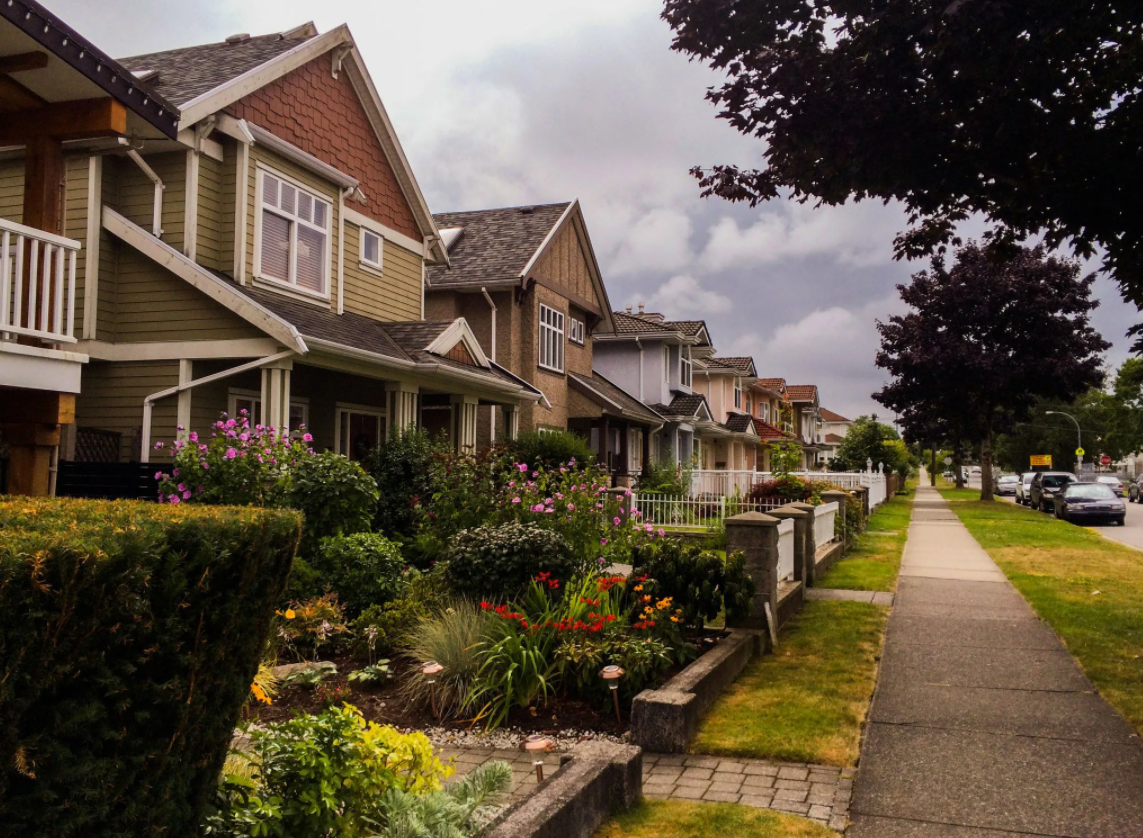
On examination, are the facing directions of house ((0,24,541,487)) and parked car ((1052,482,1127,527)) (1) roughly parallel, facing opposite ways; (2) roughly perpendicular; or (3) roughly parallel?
roughly perpendicular

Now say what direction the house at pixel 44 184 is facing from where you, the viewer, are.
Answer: facing the viewer and to the right of the viewer

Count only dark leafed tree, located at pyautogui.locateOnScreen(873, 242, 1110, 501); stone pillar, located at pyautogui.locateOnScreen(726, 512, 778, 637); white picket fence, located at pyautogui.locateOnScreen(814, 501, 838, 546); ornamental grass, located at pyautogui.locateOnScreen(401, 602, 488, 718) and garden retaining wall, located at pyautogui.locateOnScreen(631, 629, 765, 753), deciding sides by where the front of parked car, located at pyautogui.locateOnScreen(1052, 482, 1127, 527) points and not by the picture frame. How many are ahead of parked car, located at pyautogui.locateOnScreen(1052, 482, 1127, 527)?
4

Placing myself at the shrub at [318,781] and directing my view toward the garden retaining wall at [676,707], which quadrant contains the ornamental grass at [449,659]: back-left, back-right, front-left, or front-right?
front-left

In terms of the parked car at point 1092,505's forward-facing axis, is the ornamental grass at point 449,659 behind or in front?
in front

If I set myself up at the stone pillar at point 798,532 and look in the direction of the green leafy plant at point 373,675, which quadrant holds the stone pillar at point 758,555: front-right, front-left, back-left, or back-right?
front-left

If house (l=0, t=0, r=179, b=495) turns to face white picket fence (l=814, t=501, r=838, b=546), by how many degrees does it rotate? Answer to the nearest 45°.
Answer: approximately 45° to its left

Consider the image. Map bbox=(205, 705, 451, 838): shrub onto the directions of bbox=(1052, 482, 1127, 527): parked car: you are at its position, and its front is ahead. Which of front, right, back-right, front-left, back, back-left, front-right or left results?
front

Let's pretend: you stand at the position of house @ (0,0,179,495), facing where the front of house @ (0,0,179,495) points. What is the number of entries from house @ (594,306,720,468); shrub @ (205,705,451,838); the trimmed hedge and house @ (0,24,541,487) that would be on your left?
2

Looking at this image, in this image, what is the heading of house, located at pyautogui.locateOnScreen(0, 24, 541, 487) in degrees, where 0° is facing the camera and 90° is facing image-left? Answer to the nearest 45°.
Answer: approximately 315°

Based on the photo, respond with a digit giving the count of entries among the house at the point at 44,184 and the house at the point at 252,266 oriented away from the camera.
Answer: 0

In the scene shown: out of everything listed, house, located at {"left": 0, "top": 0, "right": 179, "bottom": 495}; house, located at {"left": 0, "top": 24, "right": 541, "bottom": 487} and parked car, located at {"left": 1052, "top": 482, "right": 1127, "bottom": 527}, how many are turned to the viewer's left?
0

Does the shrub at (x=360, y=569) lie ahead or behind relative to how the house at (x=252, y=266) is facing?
ahead

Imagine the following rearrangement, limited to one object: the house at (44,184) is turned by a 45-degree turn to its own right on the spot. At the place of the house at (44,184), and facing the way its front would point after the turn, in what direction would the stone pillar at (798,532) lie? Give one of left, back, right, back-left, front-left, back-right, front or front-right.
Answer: left

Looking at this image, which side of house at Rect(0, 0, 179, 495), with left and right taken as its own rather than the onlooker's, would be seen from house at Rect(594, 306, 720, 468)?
left

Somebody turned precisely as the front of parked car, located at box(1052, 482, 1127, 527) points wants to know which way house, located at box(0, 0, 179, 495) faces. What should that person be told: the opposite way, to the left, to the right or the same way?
to the left

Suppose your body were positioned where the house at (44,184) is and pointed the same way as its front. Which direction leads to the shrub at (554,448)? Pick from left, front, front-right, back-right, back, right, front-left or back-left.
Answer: left

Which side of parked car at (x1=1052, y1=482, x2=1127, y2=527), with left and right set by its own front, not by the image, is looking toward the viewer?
front

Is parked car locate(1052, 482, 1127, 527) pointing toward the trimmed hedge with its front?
yes

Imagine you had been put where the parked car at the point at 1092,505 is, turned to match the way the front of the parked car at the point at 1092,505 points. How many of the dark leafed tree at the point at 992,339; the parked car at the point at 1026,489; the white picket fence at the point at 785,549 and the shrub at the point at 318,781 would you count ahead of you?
2
